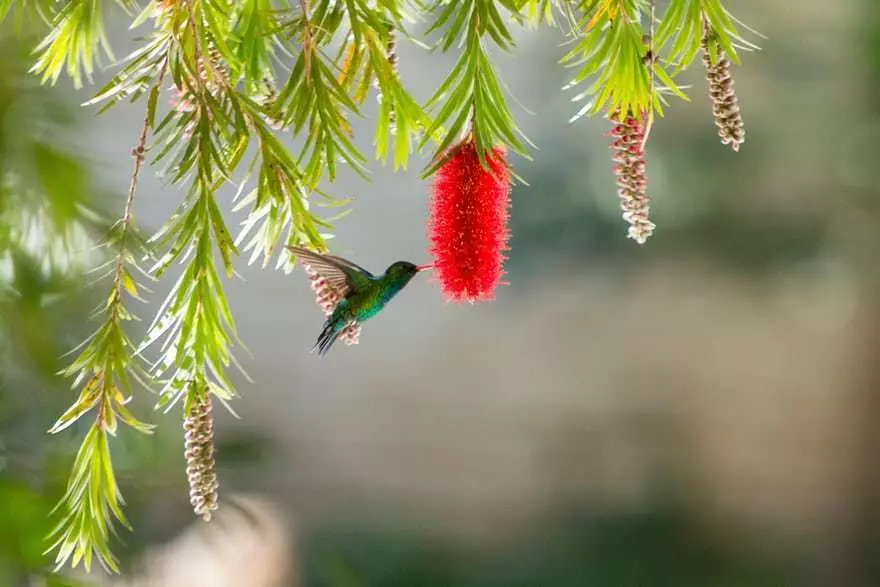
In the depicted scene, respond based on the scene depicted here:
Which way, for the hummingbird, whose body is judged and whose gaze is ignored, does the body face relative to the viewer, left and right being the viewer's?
facing to the right of the viewer
